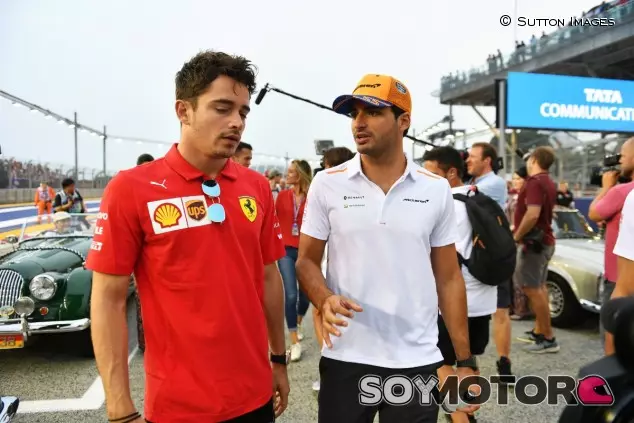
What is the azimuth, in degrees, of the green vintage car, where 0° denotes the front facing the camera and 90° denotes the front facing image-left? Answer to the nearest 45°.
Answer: approximately 45°

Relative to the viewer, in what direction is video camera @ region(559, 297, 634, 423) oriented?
to the viewer's left

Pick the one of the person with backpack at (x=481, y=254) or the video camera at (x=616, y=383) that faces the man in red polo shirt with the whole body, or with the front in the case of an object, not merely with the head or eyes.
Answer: the video camera

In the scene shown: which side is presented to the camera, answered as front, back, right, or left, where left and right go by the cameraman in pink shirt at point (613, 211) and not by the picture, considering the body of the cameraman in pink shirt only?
left
